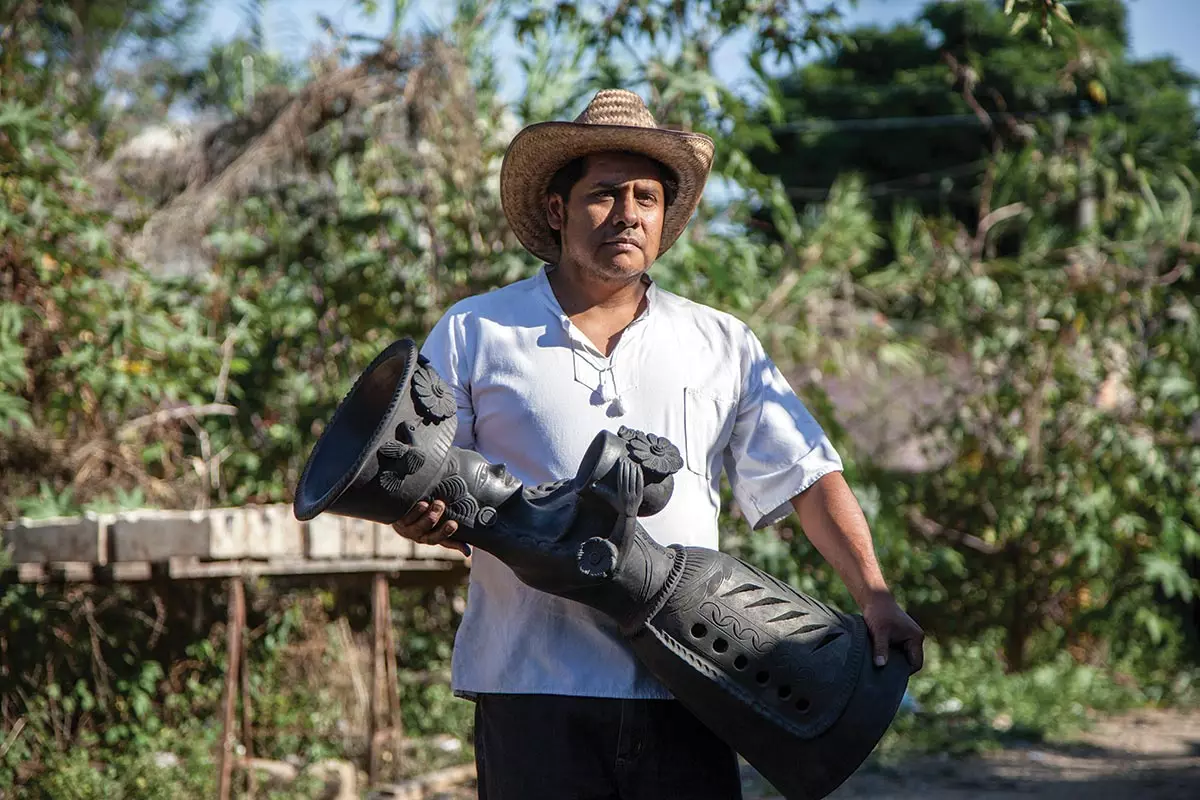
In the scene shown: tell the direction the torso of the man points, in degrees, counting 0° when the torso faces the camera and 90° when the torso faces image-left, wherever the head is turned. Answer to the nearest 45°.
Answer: approximately 0°

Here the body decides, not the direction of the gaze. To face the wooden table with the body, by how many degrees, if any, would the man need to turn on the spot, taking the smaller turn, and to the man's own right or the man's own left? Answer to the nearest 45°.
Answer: approximately 135° to the man's own right

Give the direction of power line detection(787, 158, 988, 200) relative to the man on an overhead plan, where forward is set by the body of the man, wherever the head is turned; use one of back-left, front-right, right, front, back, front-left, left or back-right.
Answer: back

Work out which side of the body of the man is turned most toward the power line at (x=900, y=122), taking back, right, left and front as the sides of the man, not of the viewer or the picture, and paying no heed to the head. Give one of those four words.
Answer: back
